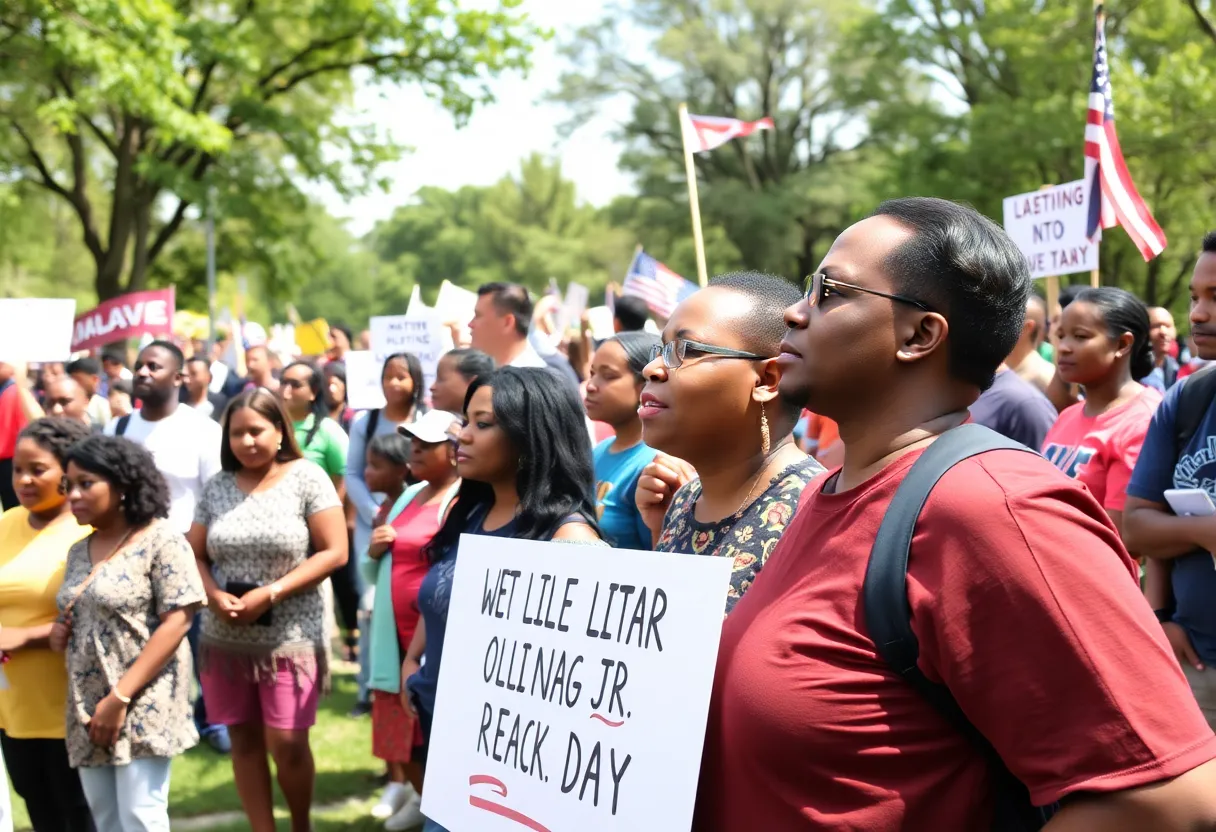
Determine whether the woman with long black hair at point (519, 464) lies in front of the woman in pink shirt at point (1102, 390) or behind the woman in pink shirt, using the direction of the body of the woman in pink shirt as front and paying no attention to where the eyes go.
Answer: in front

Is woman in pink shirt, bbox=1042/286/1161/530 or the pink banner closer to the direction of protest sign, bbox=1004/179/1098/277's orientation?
the woman in pink shirt

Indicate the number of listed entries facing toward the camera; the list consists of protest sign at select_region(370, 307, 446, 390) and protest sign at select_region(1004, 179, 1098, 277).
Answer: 2

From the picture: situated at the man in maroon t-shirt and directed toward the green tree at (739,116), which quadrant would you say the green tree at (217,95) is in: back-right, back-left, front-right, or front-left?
front-left

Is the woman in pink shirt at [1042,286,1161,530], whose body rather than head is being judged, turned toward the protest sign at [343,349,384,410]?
no

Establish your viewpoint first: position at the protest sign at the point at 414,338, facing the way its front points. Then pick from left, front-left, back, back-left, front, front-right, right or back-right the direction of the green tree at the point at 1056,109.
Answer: back-left

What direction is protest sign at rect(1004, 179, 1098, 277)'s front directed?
toward the camera

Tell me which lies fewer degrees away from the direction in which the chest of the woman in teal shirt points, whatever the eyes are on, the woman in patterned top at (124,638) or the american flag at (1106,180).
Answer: the woman in patterned top

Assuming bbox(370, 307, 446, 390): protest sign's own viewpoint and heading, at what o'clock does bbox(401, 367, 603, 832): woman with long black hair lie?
The woman with long black hair is roughly at 12 o'clock from the protest sign.

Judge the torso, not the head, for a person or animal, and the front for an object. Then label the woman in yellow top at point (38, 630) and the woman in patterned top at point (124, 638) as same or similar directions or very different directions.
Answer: same or similar directions

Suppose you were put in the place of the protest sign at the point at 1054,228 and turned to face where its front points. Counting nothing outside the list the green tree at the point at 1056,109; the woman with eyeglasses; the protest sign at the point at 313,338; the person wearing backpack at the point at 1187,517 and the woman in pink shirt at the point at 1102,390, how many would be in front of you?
3

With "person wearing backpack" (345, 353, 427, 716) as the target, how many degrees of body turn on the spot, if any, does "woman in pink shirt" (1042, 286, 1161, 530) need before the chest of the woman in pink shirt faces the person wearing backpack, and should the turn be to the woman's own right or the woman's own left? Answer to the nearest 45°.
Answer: approximately 45° to the woman's own right

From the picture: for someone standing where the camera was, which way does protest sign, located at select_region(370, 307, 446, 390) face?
facing the viewer

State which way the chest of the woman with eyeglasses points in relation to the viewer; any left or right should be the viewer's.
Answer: facing the viewer and to the left of the viewer

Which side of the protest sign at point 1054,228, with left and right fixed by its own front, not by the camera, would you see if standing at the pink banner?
right

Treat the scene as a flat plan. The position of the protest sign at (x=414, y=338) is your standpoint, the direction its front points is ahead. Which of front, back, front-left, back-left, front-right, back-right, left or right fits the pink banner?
back-right

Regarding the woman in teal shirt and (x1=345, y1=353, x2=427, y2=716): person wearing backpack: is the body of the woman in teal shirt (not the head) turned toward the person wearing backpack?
no
